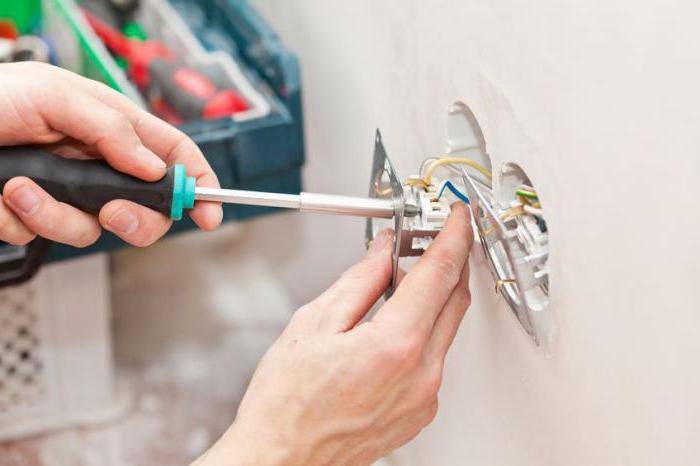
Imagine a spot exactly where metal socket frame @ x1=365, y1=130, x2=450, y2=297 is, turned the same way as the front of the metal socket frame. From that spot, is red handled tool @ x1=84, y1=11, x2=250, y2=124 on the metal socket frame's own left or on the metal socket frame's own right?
on the metal socket frame's own right

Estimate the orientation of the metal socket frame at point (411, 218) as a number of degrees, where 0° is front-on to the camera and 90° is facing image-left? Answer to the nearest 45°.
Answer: approximately 90°
